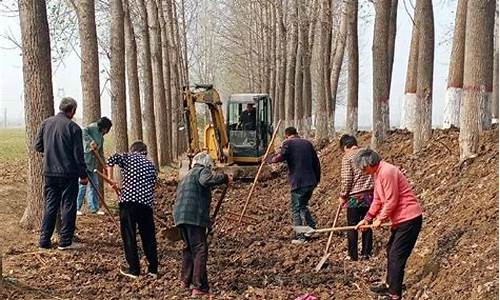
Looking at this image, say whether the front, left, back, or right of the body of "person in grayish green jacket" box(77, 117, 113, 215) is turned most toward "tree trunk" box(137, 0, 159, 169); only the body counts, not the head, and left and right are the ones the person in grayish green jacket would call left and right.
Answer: left

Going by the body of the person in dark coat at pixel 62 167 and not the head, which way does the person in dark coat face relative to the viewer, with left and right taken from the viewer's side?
facing away from the viewer and to the right of the viewer

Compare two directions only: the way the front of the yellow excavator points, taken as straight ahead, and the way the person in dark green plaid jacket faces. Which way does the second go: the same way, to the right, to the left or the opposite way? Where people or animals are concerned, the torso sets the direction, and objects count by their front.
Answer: the opposite way

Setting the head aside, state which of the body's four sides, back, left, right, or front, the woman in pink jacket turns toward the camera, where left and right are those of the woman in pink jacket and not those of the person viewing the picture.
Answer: left

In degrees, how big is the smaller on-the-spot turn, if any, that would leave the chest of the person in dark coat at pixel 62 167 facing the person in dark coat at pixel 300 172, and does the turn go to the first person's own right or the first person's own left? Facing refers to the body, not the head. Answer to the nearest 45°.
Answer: approximately 45° to the first person's own right

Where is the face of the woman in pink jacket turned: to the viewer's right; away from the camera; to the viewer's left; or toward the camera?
to the viewer's left

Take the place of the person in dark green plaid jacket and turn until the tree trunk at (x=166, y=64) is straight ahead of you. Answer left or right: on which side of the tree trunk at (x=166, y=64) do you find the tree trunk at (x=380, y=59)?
right

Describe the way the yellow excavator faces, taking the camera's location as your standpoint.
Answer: facing the viewer and to the left of the viewer

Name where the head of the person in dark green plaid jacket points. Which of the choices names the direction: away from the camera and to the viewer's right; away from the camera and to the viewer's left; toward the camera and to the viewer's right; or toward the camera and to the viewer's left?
away from the camera and to the viewer's right

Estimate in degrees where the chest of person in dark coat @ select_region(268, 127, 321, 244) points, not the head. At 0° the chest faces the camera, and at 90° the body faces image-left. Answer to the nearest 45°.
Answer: approximately 135°
